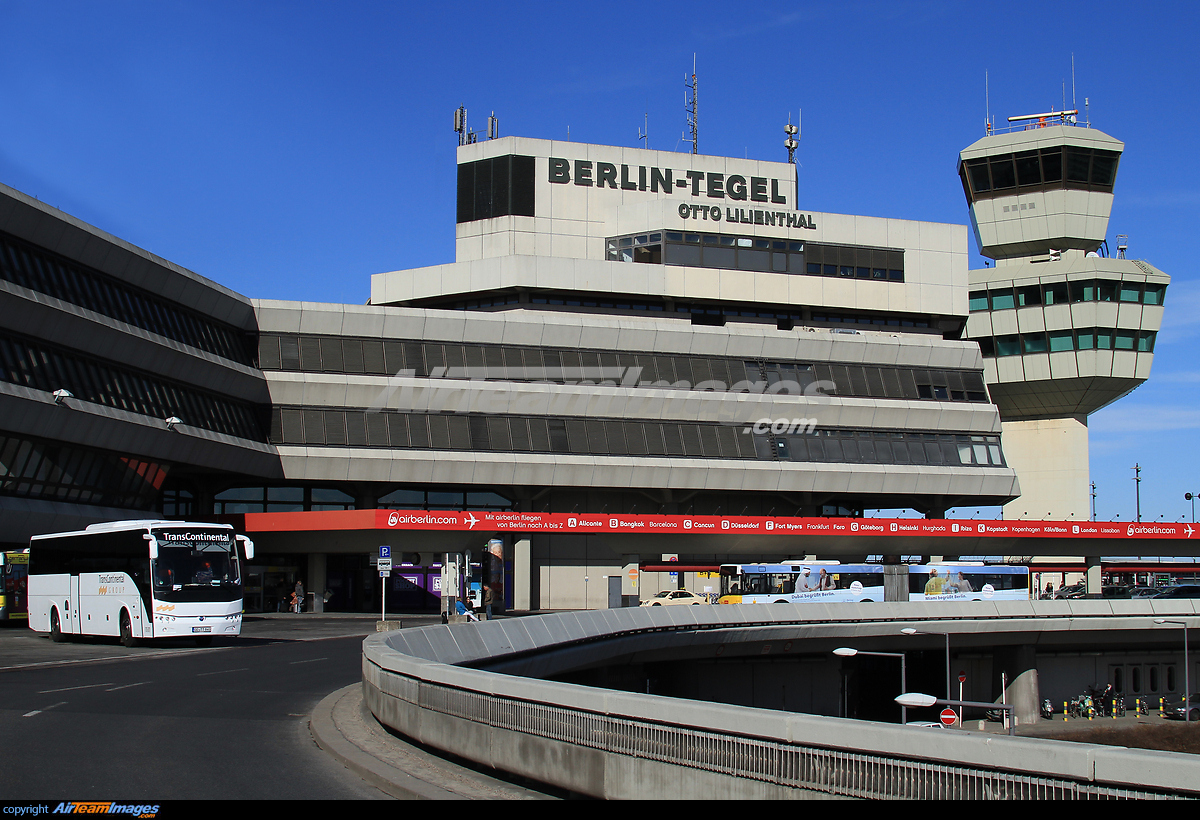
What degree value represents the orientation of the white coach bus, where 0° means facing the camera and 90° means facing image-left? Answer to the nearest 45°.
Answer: approximately 315°

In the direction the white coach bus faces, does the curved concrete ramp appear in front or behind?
in front

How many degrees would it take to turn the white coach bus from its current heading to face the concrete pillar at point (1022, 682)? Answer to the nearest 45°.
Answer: approximately 45° to its left
